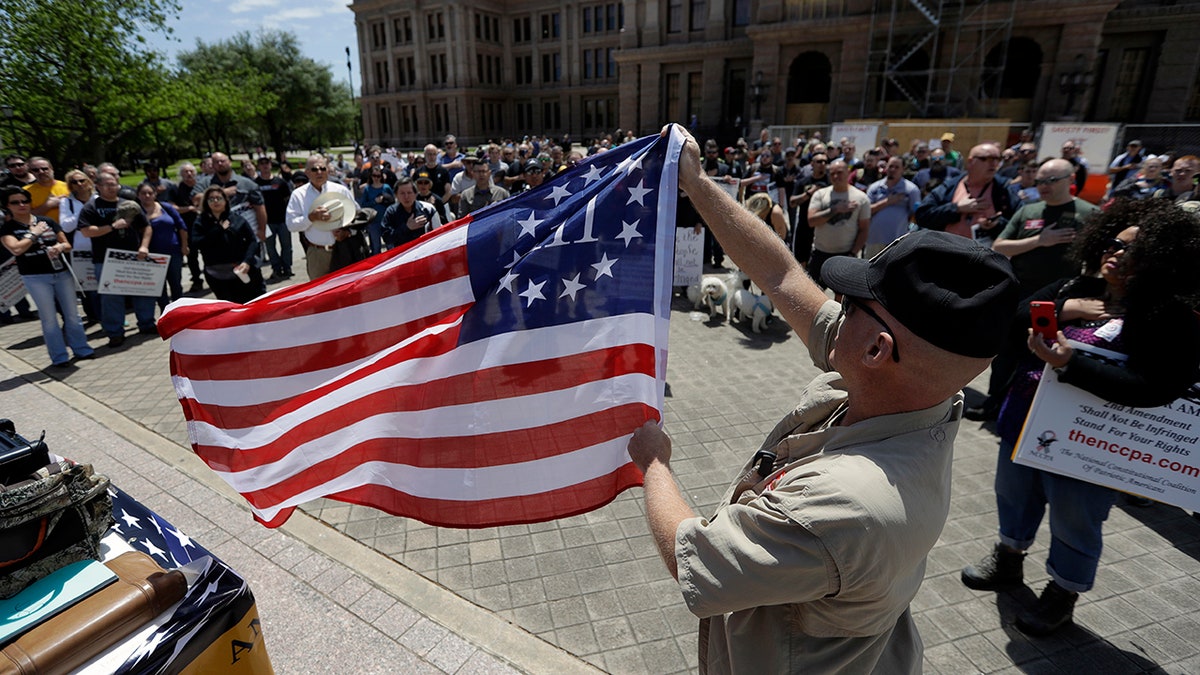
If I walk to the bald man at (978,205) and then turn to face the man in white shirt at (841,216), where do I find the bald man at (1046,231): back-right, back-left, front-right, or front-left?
back-left

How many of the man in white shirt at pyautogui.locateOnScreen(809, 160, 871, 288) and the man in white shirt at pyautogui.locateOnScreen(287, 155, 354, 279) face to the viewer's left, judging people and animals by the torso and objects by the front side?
0

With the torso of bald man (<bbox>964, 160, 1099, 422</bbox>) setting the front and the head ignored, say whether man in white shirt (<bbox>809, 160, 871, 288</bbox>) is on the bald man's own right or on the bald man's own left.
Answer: on the bald man's own right

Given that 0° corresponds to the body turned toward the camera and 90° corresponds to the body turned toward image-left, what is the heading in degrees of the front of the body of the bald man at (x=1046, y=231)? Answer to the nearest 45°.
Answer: approximately 45°

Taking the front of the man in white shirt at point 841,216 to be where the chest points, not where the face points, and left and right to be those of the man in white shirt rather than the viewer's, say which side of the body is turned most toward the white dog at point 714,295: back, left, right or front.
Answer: right

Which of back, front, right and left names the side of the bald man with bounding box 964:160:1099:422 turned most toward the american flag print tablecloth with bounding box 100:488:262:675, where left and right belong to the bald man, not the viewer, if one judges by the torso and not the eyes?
front

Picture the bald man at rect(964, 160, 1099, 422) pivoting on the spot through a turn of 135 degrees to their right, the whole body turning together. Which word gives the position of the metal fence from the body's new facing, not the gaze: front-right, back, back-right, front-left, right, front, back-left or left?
front

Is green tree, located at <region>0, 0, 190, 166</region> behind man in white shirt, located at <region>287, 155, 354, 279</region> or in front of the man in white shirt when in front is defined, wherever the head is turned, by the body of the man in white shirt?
behind

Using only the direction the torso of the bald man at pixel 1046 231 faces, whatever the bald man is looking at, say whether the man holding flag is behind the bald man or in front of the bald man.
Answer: in front

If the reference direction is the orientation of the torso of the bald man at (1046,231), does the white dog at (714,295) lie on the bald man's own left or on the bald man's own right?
on the bald man's own right

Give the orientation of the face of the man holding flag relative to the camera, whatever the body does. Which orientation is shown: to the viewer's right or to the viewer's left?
to the viewer's left

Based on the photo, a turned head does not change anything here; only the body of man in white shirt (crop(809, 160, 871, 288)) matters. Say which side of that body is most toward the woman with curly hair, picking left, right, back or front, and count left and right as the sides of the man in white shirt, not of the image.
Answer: front
